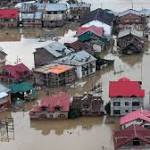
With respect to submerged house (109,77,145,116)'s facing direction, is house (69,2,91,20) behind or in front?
behind

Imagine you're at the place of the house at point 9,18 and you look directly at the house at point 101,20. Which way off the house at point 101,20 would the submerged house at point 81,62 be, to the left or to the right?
right
